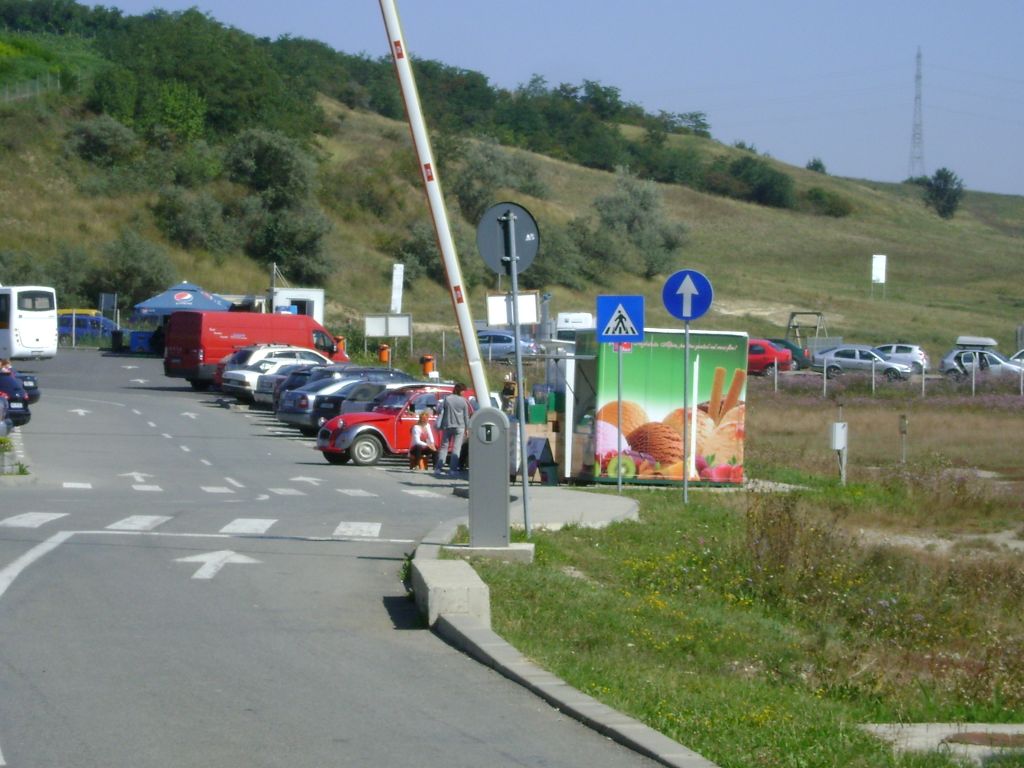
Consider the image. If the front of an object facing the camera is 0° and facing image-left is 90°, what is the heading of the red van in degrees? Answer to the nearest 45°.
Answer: approximately 225°

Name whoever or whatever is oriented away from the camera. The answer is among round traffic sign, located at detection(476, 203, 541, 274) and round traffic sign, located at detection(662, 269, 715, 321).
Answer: round traffic sign, located at detection(476, 203, 541, 274)

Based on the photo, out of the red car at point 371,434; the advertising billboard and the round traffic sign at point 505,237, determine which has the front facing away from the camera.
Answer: the round traffic sign

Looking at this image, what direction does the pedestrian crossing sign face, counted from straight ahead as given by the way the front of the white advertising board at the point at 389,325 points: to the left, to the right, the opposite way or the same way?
the same way

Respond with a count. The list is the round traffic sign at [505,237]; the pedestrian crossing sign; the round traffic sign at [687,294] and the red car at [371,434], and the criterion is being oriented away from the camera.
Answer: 1

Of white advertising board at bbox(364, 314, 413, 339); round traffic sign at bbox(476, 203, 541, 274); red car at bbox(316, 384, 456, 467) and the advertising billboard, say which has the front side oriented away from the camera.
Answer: the round traffic sign

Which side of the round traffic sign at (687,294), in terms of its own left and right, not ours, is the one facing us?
front

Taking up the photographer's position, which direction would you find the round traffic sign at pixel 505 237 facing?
facing away from the viewer

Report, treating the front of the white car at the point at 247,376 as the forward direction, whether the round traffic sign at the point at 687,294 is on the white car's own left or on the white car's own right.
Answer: on the white car's own right

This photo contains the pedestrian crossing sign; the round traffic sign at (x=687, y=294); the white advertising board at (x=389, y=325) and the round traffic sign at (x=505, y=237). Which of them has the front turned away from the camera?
the round traffic sign at (x=505, y=237)

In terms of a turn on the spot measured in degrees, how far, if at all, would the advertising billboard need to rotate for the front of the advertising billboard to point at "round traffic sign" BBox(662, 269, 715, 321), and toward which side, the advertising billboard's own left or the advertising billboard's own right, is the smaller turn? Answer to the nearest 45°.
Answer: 0° — it already faces it

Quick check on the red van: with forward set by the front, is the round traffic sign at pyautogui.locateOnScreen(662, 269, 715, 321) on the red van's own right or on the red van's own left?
on the red van's own right

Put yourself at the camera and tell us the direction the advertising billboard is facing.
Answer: facing the viewer

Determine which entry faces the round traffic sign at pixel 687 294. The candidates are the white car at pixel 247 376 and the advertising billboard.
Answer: the advertising billboard

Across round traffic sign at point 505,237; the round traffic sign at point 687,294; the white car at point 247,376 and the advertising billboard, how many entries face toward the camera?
2

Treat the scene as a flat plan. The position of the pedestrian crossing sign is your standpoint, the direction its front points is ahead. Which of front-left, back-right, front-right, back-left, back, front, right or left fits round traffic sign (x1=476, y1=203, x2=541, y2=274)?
front
